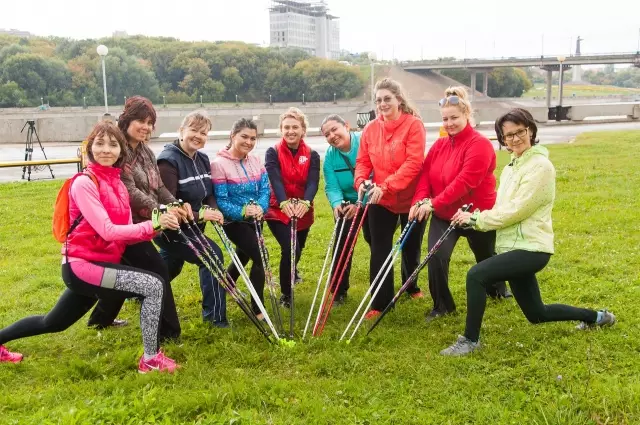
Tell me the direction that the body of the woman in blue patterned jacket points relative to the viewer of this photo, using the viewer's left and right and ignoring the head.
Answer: facing the viewer and to the right of the viewer

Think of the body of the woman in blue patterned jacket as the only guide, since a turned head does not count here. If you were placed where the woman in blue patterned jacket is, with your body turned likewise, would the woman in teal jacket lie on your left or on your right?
on your left

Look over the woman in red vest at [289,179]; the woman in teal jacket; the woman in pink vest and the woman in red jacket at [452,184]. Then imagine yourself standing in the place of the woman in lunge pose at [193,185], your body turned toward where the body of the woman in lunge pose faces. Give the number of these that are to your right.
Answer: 1

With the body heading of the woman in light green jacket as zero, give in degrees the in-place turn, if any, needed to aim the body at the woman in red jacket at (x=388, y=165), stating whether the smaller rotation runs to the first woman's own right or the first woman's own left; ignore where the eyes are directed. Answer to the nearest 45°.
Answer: approximately 45° to the first woman's own right

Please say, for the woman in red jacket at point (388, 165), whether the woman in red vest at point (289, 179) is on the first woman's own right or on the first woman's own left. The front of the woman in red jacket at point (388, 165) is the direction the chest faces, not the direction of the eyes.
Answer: on the first woman's own right

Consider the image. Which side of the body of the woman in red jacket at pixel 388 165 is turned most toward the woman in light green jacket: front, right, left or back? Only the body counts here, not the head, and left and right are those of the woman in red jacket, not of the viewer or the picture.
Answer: left

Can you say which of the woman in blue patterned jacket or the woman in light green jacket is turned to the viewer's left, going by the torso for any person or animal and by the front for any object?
the woman in light green jacket
